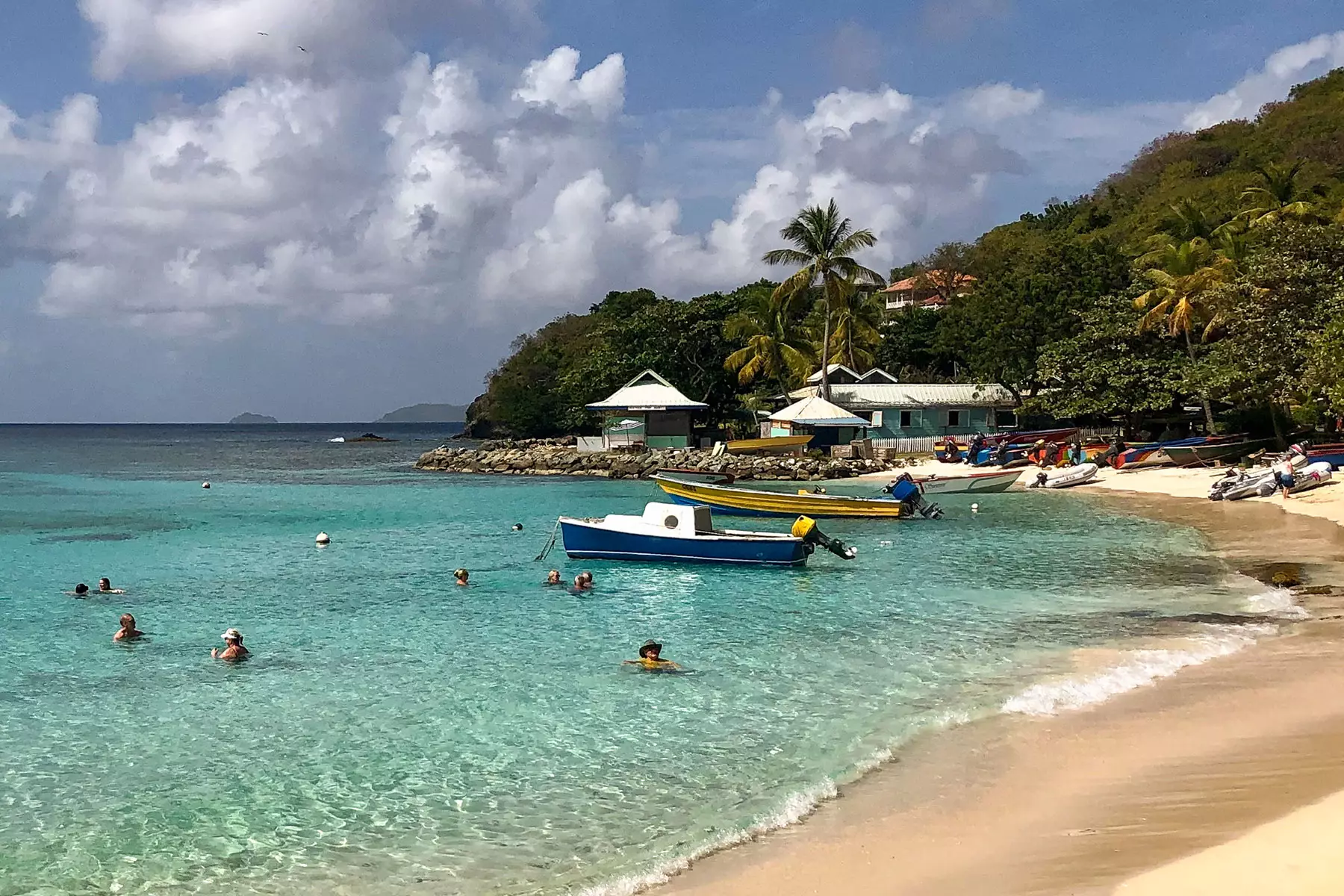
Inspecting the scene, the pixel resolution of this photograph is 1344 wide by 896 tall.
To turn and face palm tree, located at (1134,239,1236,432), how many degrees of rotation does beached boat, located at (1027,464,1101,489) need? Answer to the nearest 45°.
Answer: approximately 45° to its left

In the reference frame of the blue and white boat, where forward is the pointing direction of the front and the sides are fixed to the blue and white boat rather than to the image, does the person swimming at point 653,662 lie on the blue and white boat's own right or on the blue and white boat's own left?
on the blue and white boat's own left

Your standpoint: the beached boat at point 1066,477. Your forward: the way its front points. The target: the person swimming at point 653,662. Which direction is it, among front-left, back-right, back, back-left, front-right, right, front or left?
right

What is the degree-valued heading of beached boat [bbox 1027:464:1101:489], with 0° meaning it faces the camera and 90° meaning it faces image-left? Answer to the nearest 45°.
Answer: approximately 270°

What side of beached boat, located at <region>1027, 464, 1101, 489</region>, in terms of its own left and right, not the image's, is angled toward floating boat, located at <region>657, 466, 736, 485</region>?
back

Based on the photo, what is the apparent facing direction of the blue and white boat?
to the viewer's left

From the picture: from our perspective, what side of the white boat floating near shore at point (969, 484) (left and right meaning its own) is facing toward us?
right

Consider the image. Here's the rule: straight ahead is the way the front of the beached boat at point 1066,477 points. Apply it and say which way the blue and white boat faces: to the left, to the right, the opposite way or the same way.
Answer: the opposite way

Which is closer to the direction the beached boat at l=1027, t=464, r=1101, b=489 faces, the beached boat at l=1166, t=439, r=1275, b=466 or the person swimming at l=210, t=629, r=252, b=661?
the beached boat

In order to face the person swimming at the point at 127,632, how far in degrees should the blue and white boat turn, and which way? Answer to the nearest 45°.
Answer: approximately 45° to its left

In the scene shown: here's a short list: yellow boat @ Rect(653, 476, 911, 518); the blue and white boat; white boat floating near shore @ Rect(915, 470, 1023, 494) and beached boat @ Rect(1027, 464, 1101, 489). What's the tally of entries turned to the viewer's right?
2

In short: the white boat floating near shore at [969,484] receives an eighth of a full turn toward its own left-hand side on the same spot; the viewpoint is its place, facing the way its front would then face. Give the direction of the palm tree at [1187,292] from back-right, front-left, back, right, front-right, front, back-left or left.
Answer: front

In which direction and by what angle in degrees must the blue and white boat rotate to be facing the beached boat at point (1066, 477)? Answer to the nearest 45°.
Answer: approximately 135° to its right

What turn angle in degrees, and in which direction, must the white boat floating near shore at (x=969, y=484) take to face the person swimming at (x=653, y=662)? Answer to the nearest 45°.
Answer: approximately 90° to its right

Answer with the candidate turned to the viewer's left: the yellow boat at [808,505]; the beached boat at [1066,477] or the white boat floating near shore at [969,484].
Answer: the yellow boat

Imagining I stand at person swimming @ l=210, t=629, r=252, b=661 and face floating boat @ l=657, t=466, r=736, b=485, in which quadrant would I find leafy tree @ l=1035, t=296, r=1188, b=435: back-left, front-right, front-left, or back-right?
front-right

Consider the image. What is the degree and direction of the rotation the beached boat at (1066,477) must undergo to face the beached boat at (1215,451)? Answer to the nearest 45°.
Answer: approximately 45° to its left

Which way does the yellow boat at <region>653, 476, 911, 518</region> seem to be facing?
to the viewer's left
